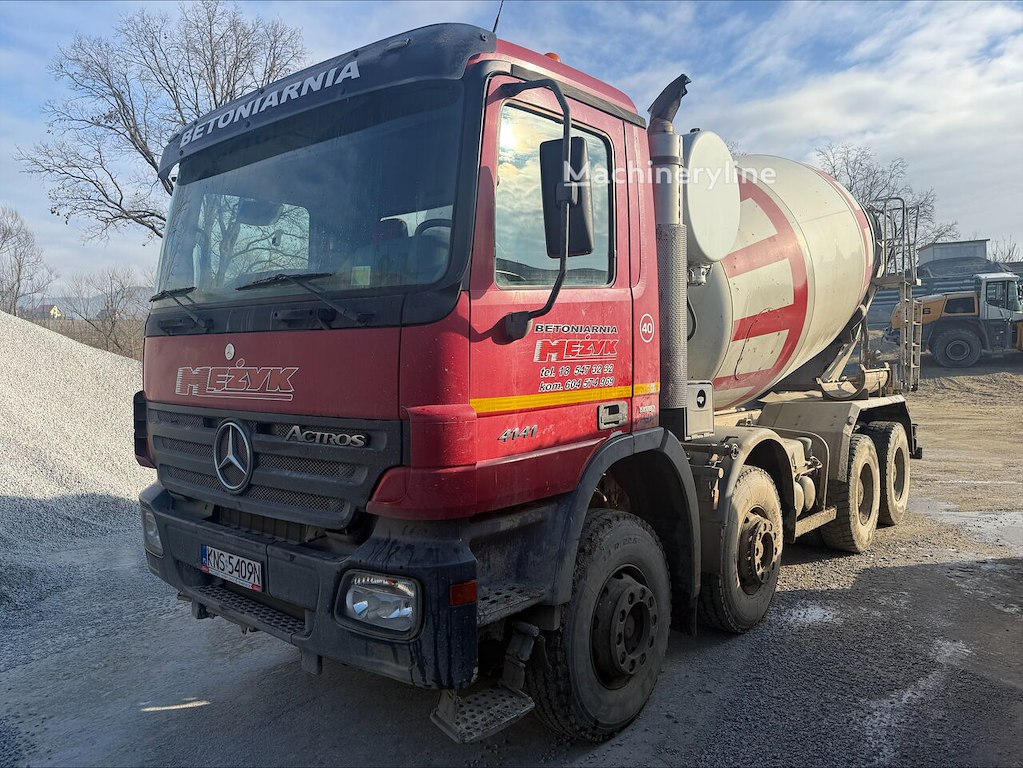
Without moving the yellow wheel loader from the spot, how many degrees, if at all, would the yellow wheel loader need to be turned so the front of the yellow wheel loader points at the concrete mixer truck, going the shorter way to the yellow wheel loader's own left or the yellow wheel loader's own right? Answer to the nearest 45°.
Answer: approximately 90° to the yellow wheel loader's own right

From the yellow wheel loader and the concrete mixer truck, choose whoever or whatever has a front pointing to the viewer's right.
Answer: the yellow wheel loader

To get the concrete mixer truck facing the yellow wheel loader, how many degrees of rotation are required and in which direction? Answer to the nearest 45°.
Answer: approximately 180°

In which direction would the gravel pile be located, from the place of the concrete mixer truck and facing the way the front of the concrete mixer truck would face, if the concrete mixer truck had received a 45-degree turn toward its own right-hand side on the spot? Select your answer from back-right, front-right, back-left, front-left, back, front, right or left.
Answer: front-right

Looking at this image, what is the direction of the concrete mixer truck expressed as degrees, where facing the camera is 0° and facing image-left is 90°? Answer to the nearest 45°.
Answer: approximately 45°

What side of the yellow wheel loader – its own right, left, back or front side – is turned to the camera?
right

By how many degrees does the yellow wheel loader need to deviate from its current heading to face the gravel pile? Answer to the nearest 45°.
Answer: approximately 135° to its right

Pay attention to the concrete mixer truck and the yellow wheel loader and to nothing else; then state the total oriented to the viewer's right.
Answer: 1
